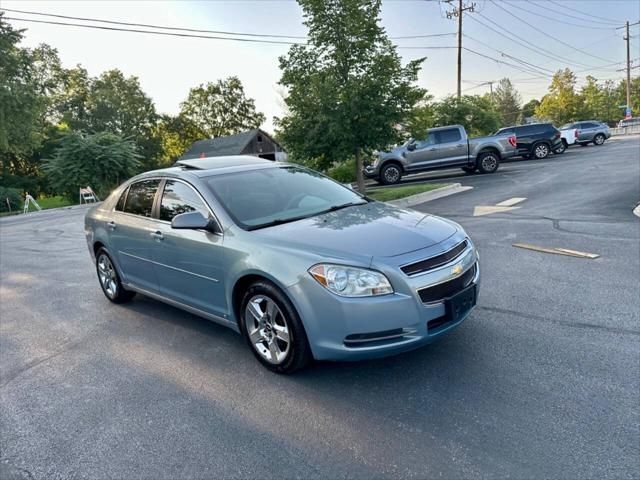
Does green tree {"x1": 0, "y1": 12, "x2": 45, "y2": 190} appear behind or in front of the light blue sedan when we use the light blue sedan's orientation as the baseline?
behind

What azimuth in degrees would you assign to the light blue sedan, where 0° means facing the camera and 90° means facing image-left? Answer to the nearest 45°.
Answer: approximately 315°

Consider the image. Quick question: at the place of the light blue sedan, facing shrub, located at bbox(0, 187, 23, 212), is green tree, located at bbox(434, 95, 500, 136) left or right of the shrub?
right

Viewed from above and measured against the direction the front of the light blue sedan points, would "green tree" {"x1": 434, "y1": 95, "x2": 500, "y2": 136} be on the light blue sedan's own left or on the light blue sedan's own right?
on the light blue sedan's own left

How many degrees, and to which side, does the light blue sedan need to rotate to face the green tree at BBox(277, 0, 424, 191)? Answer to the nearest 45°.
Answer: approximately 135° to its left

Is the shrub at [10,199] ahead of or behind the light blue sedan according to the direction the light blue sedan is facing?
behind

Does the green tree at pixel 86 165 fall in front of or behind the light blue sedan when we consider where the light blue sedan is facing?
behind
